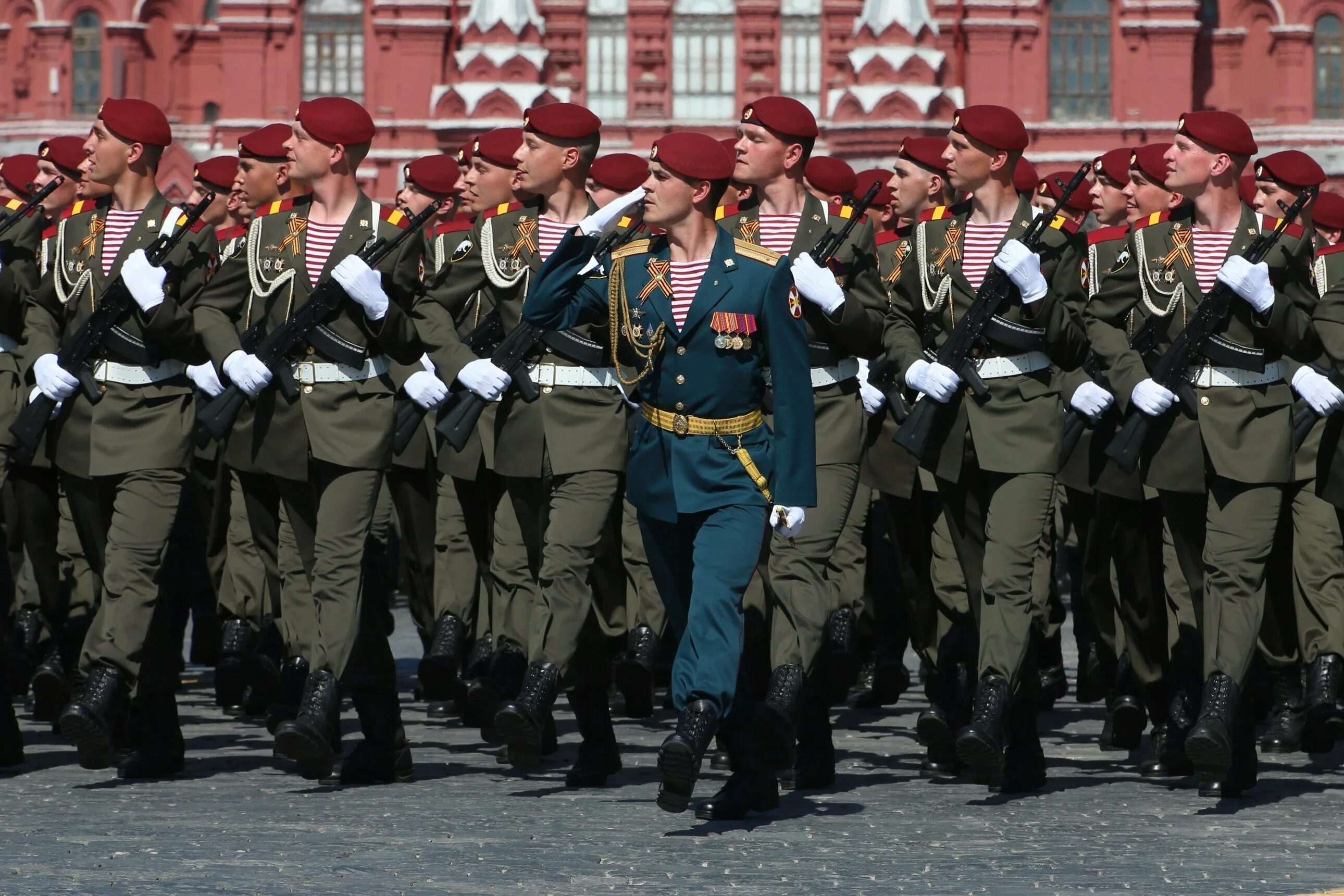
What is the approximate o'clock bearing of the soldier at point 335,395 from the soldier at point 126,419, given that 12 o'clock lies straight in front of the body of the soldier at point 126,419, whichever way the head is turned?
the soldier at point 335,395 is roughly at 8 o'clock from the soldier at point 126,419.

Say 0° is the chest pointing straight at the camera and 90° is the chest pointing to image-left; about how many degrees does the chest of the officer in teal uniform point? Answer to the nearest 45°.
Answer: approximately 45°

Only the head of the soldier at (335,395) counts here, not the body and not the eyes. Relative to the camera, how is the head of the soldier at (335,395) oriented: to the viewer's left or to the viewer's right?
to the viewer's left

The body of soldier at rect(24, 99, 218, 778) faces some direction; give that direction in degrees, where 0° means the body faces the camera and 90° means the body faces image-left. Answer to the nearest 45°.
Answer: approximately 45°

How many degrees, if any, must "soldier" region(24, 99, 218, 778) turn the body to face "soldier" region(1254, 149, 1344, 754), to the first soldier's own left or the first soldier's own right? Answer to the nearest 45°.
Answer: approximately 135° to the first soldier's own left

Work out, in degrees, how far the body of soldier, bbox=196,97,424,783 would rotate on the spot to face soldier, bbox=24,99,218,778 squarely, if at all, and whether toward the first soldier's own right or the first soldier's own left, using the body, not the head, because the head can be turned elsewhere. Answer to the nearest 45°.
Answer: approximately 45° to the first soldier's own right

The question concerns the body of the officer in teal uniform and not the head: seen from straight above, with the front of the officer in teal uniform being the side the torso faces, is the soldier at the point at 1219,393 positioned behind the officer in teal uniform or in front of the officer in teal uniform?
behind

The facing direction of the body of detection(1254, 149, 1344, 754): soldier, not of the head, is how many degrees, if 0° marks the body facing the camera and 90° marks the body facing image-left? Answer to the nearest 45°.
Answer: approximately 45°

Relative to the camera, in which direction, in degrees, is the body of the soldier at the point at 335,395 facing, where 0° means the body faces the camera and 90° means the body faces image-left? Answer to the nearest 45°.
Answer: approximately 45°
